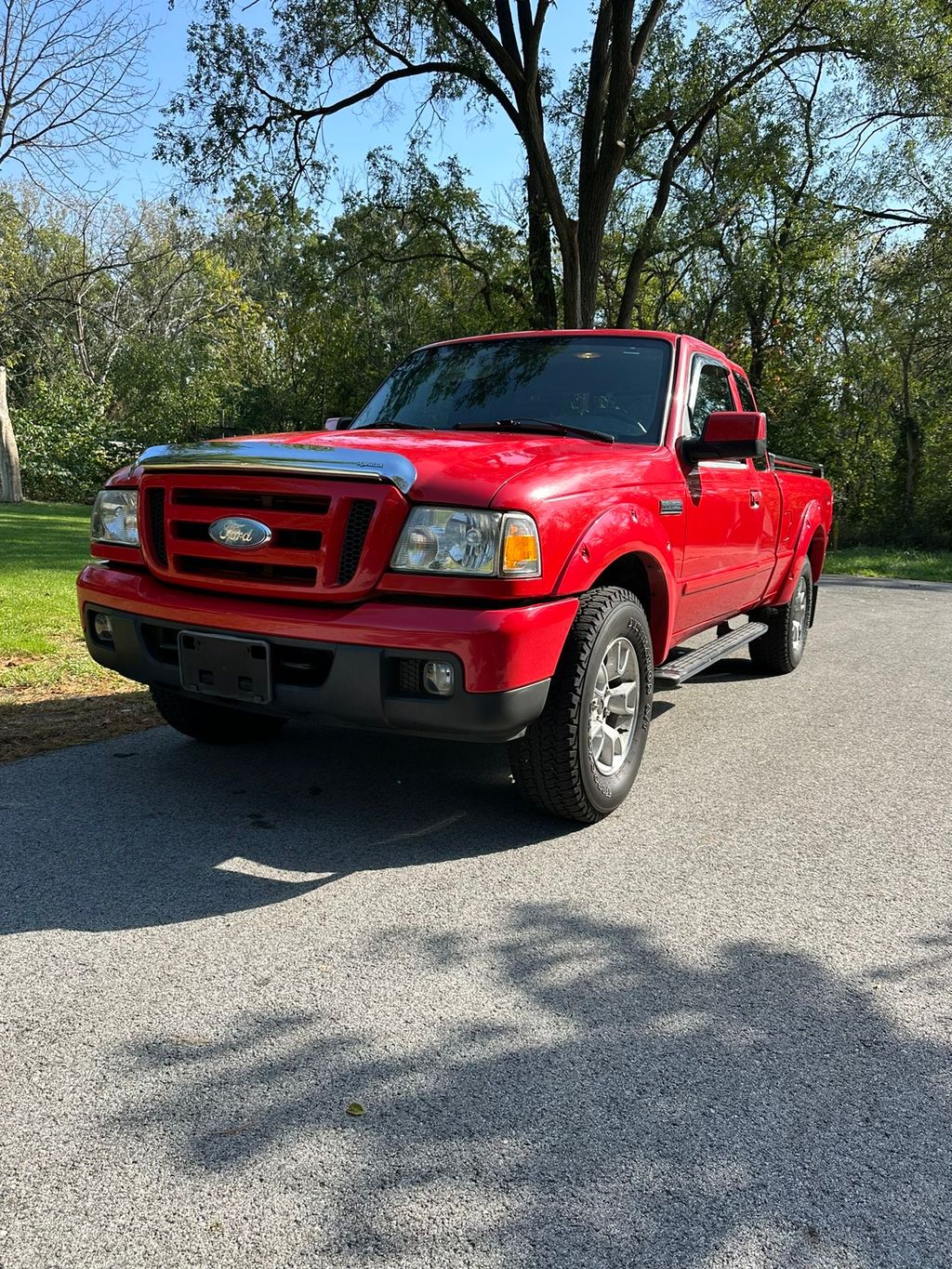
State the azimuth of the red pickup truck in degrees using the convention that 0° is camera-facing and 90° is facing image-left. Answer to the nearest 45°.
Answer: approximately 45°
